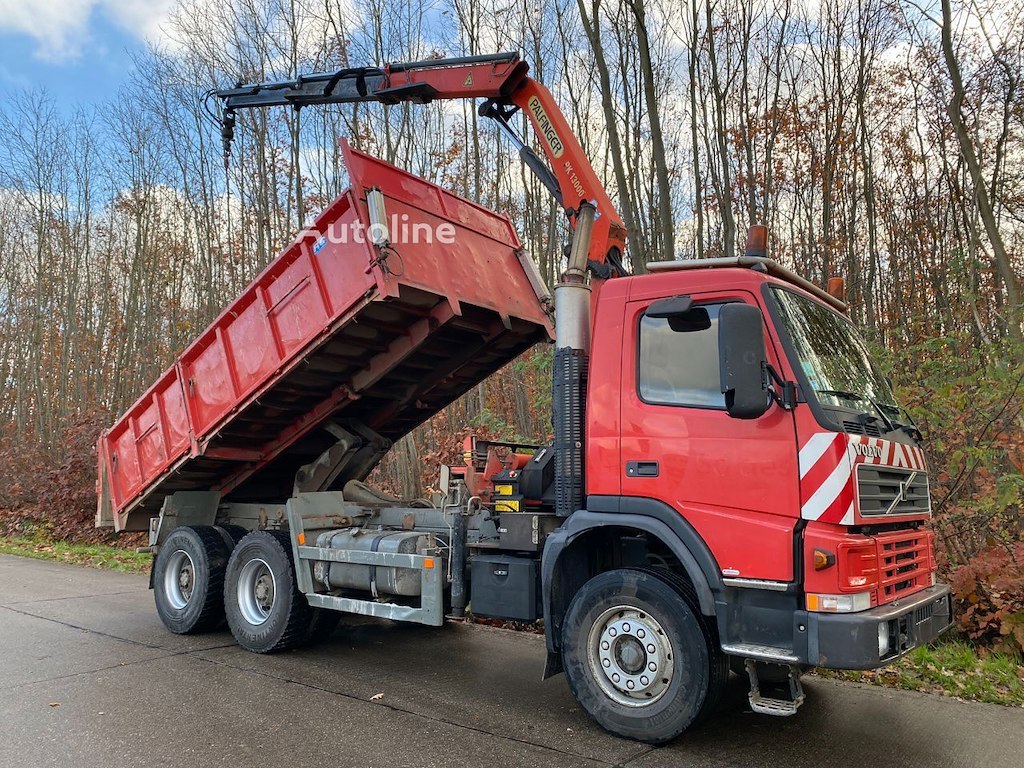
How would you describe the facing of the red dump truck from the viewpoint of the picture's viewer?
facing the viewer and to the right of the viewer
